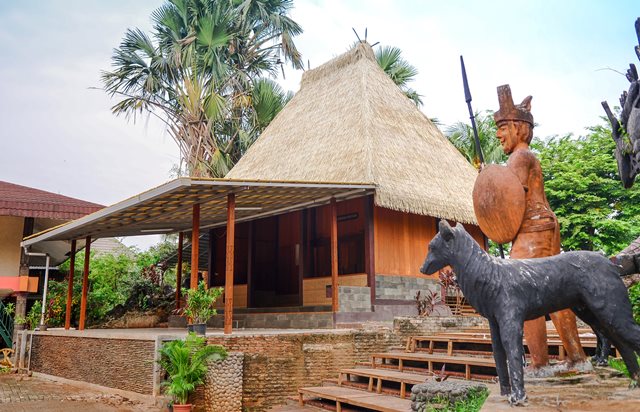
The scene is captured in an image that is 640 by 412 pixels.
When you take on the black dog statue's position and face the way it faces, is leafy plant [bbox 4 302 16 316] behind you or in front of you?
in front

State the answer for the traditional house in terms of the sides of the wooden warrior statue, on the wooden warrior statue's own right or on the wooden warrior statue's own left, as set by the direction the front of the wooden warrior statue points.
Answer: on the wooden warrior statue's own right

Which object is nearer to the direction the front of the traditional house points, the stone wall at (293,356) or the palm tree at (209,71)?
the stone wall

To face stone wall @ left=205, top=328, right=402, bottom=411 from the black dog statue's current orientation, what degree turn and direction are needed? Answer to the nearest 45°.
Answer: approximately 45° to its right

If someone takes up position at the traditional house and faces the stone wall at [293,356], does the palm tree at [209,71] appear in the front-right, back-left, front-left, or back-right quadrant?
back-right

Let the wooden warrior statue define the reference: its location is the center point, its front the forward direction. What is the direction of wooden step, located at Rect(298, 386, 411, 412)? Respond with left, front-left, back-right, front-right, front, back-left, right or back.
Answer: front-right

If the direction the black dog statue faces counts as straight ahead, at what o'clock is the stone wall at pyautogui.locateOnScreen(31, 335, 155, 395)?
The stone wall is roughly at 1 o'clock from the black dog statue.

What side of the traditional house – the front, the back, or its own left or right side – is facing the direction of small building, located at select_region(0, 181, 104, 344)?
right

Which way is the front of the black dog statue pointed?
to the viewer's left

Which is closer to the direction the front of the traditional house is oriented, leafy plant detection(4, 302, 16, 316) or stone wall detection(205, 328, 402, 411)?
the stone wall

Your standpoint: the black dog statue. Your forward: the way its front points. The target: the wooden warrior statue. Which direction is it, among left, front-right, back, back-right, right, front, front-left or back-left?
right

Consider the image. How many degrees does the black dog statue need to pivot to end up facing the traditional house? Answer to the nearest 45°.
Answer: approximately 45° to its right

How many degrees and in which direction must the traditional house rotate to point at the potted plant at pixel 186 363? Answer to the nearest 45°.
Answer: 0° — it already faces it
